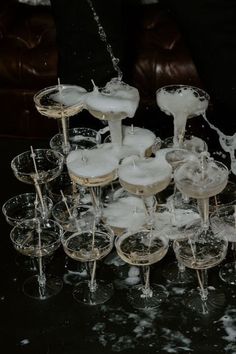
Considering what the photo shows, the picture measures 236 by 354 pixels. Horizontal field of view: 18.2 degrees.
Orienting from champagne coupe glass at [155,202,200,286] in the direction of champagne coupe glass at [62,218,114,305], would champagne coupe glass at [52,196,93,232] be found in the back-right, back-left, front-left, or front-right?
front-right

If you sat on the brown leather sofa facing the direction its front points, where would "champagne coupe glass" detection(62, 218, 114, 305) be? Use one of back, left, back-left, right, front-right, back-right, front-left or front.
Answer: front

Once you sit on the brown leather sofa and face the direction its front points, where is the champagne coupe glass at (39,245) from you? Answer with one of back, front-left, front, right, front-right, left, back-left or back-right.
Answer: front

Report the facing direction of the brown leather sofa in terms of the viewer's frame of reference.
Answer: facing the viewer

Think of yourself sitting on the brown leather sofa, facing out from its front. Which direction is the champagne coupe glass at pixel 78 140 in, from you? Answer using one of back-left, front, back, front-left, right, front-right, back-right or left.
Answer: front

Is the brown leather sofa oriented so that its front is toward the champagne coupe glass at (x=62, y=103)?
yes

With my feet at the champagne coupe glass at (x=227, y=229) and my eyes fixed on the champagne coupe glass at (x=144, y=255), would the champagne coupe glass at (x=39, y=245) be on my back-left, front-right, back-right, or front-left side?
front-right

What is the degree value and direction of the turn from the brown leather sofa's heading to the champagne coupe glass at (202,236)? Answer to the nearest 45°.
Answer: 0° — it already faces it

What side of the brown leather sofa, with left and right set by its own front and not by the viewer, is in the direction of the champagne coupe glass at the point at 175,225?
front

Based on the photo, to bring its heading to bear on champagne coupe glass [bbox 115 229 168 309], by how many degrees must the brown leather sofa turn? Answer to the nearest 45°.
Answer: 0° — it already faces it

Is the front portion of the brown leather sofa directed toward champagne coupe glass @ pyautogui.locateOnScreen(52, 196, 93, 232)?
yes

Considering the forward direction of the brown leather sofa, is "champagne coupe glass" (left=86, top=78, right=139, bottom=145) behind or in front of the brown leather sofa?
in front

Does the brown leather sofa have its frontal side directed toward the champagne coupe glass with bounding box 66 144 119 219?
yes
